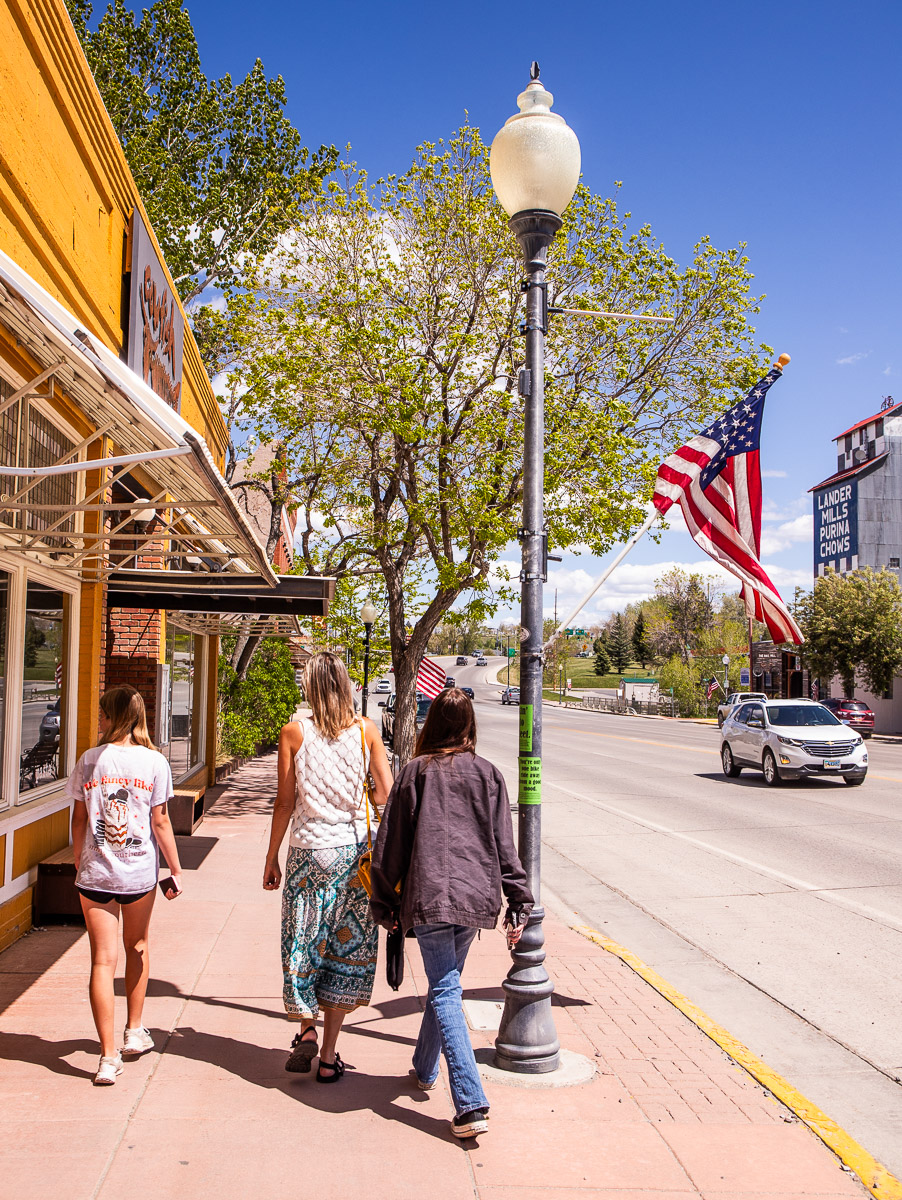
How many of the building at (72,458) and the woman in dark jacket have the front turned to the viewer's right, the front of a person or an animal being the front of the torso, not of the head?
1

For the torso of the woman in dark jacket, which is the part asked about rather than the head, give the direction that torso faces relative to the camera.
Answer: away from the camera

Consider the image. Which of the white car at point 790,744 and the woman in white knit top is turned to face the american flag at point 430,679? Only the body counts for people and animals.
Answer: the woman in white knit top

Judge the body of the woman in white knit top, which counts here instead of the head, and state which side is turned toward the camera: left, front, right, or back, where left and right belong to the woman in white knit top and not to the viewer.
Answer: back

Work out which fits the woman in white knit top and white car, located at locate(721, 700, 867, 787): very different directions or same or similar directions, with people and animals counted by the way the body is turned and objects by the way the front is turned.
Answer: very different directions

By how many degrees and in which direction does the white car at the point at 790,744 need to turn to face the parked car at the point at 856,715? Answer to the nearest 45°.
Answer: approximately 135° to its left

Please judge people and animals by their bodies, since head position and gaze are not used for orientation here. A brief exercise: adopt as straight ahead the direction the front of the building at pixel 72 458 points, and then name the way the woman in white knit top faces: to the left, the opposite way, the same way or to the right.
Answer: to the left

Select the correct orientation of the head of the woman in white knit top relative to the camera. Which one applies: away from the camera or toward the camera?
away from the camera

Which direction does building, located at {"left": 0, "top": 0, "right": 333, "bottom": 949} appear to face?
to the viewer's right

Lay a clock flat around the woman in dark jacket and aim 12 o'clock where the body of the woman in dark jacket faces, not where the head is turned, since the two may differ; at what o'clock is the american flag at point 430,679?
The american flag is roughly at 12 o'clock from the woman in dark jacket.

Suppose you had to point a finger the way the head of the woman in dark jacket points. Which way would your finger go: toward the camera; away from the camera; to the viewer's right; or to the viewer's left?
away from the camera

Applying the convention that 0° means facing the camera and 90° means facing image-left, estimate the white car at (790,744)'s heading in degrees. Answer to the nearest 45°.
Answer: approximately 315°

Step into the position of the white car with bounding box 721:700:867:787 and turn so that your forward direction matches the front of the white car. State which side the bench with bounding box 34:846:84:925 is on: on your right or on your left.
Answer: on your right

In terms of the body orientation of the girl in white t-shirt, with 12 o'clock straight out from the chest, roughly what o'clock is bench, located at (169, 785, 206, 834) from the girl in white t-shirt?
The bench is roughly at 12 o'clock from the girl in white t-shirt.

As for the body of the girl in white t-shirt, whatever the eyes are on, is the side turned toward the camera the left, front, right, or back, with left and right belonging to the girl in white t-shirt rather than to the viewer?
back
